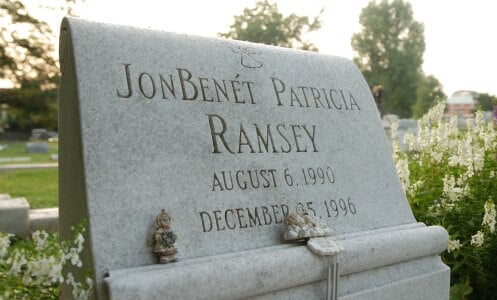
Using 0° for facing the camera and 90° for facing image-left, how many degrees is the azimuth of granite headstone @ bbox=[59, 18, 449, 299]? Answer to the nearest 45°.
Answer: approximately 315°

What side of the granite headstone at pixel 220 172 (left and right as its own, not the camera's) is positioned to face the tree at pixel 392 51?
left

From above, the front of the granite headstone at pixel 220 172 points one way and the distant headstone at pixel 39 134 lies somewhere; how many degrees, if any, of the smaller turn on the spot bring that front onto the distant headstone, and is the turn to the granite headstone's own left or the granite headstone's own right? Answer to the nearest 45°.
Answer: approximately 180°

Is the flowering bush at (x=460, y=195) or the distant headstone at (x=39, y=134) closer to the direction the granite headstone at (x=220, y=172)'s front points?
the flowering bush

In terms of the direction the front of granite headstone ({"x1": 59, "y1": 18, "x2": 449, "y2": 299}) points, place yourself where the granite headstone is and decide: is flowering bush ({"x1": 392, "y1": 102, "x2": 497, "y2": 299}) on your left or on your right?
on your left

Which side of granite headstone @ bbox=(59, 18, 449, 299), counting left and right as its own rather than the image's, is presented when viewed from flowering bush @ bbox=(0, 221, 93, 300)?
right
